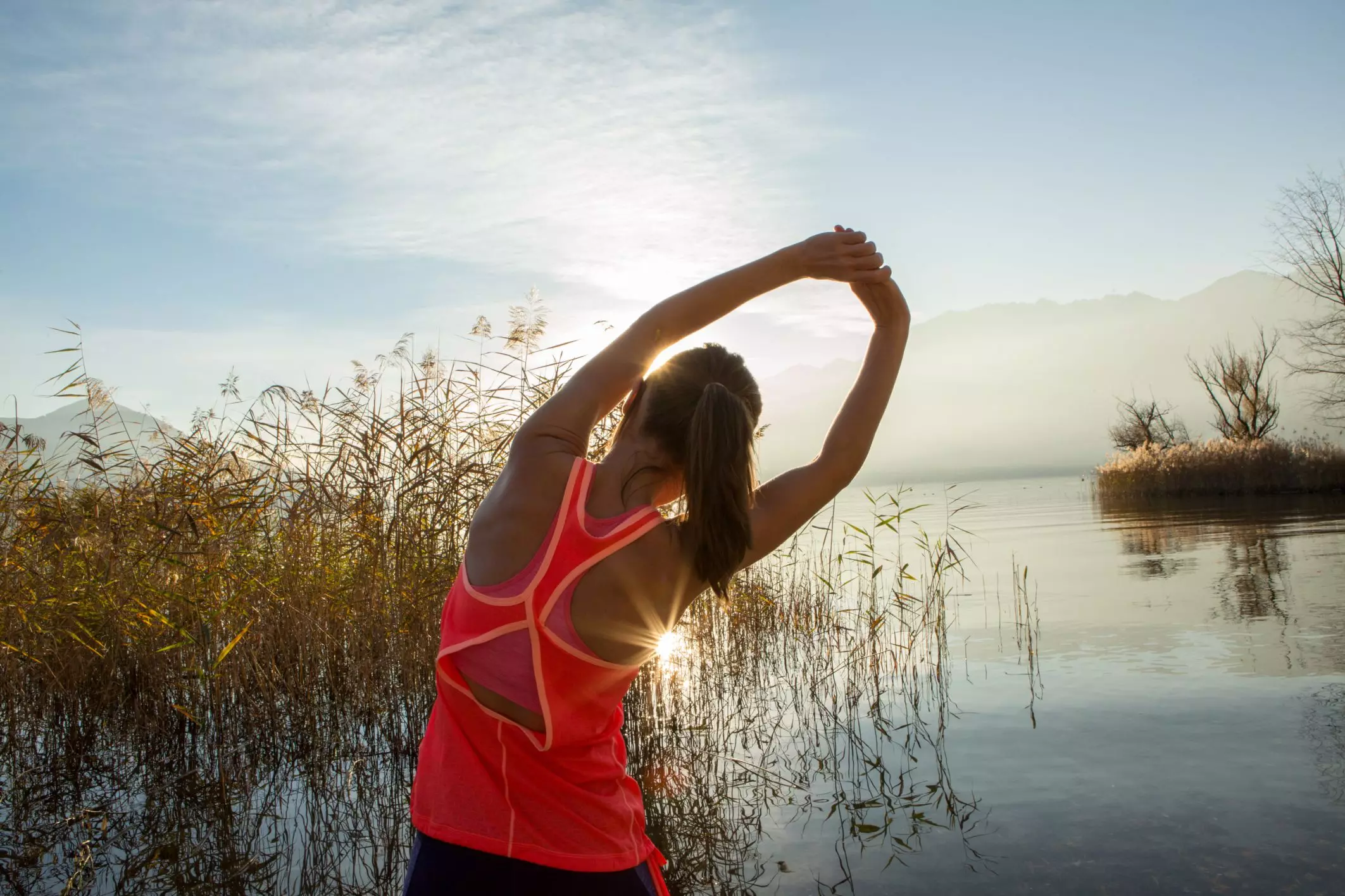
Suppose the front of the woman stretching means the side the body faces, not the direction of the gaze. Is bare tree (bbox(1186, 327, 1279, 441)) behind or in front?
in front

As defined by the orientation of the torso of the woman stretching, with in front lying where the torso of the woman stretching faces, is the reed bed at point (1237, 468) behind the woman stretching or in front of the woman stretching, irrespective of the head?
in front

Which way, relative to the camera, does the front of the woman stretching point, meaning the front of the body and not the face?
away from the camera
